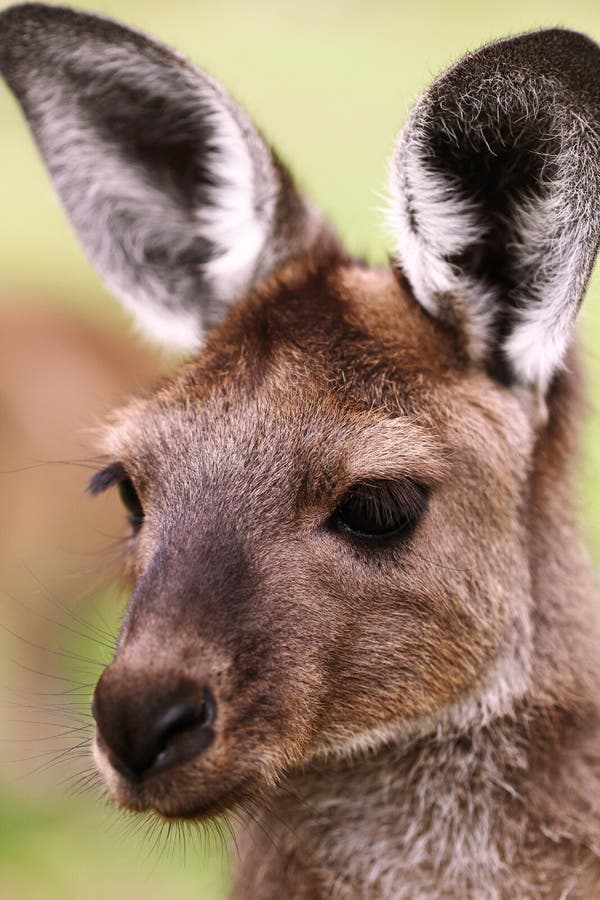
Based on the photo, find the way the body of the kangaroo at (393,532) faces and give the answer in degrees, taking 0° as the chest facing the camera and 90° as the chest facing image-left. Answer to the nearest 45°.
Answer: approximately 45°
